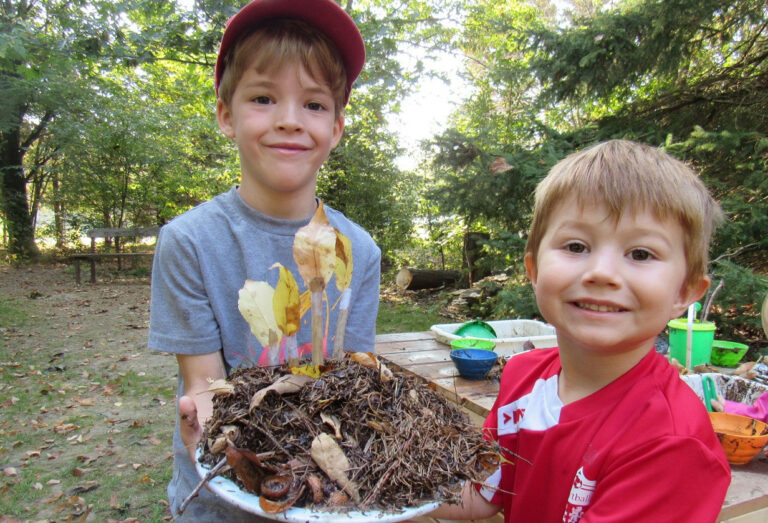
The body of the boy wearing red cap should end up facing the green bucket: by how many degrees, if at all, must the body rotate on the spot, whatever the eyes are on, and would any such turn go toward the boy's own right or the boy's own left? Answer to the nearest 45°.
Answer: approximately 90° to the boy's own left

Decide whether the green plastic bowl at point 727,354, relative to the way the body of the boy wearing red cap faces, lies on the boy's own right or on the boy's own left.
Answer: on the boy's own left

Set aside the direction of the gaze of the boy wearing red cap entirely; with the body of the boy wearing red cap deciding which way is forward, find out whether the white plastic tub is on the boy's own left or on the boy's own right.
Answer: on the boy's own left

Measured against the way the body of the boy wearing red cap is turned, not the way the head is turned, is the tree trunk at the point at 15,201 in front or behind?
behind

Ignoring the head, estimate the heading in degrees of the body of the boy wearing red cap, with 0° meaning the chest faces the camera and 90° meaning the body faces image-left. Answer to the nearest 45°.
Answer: approximately 0°

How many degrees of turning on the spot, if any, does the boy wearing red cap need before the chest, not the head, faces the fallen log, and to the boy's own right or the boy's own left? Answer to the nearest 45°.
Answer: approximately 180°

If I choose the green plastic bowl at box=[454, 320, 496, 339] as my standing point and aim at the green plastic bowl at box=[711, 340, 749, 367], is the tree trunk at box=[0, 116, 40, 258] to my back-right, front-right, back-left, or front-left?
back-left
